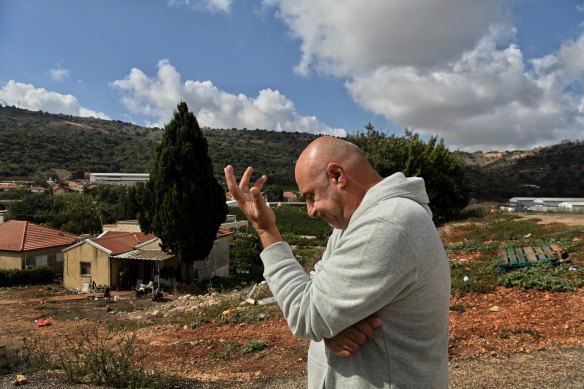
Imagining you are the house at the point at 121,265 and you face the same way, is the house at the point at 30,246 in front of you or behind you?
behind

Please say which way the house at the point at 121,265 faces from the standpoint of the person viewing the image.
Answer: facing the viewer and to the right of the viewer

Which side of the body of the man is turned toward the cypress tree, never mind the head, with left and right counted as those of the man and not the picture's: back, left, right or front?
right

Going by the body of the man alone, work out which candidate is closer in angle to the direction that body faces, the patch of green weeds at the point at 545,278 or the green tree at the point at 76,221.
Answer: the green tree

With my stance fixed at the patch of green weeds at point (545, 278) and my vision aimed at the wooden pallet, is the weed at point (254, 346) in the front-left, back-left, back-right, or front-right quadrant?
back-left

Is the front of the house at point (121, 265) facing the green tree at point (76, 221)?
no

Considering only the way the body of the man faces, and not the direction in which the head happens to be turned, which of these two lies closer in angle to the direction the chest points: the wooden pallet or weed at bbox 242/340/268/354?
the weed

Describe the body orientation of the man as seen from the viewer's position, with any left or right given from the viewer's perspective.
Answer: facing to the left of the viewer

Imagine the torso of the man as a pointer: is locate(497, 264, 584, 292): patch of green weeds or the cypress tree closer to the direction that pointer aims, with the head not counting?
the cypress tree

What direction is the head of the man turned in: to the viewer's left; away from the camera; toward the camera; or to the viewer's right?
to the viewer's left
